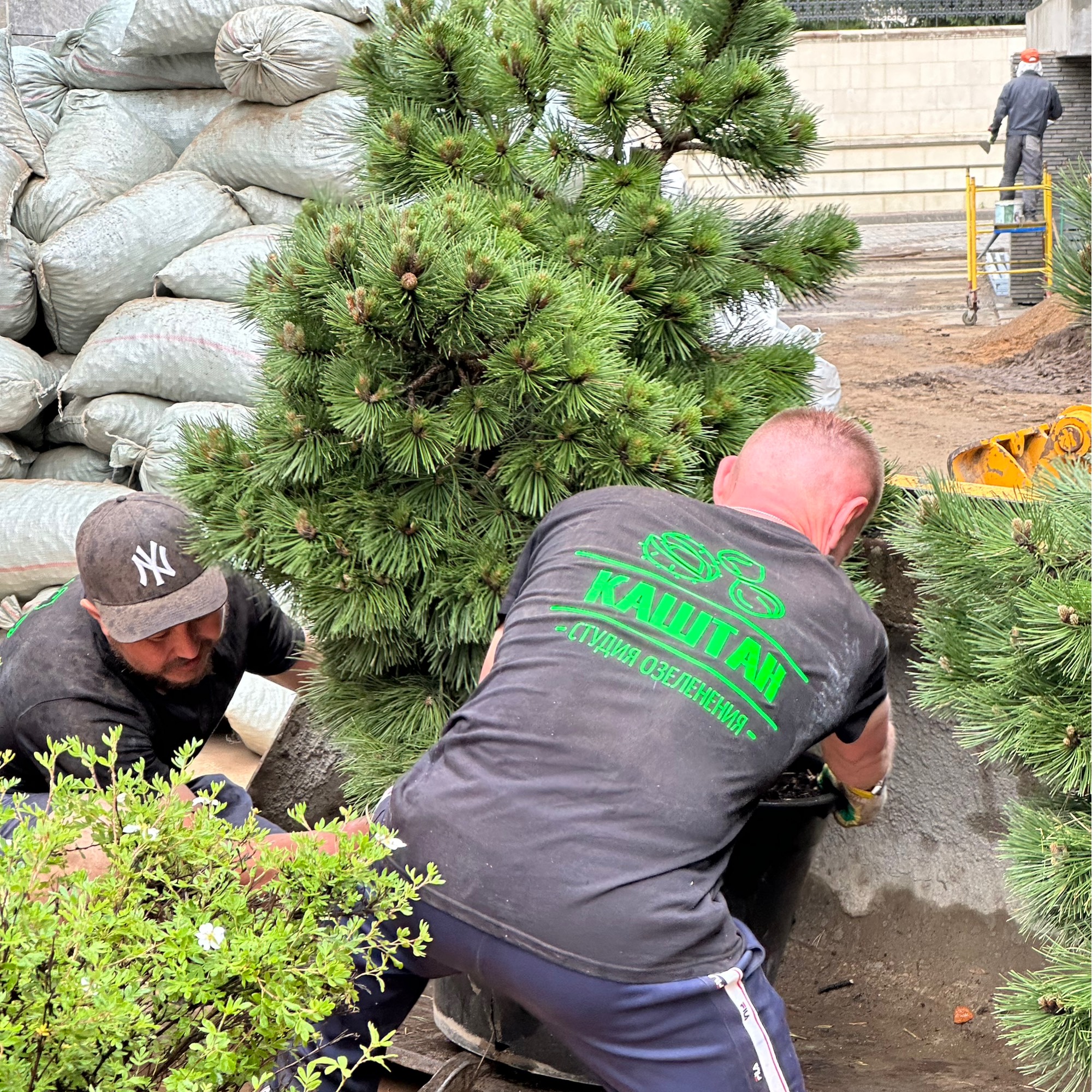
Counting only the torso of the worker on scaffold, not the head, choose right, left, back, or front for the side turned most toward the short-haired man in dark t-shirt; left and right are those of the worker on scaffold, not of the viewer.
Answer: back

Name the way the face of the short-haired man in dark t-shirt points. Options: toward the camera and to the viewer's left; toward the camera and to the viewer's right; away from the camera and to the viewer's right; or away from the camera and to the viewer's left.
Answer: away from the camera and to the viewer's right

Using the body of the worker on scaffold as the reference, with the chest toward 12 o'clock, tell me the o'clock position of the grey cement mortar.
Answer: The grey cement mortar is roughly at 6 o'clock from the worker on scaffold.

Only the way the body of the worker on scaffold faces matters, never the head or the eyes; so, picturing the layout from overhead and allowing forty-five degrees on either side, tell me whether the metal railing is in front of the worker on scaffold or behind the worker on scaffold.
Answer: in front

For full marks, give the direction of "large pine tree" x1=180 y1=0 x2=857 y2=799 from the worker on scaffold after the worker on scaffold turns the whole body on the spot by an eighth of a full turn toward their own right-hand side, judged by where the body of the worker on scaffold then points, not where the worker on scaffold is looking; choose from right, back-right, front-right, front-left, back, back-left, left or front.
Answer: back-right

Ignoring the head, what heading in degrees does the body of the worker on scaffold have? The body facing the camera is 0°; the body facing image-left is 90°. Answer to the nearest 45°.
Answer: approximately 180°

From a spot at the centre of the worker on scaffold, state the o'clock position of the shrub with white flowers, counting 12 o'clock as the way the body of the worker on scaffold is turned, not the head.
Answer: The shrub with white flowers is roughly at 6 o'clock from the worker on scaffold.
